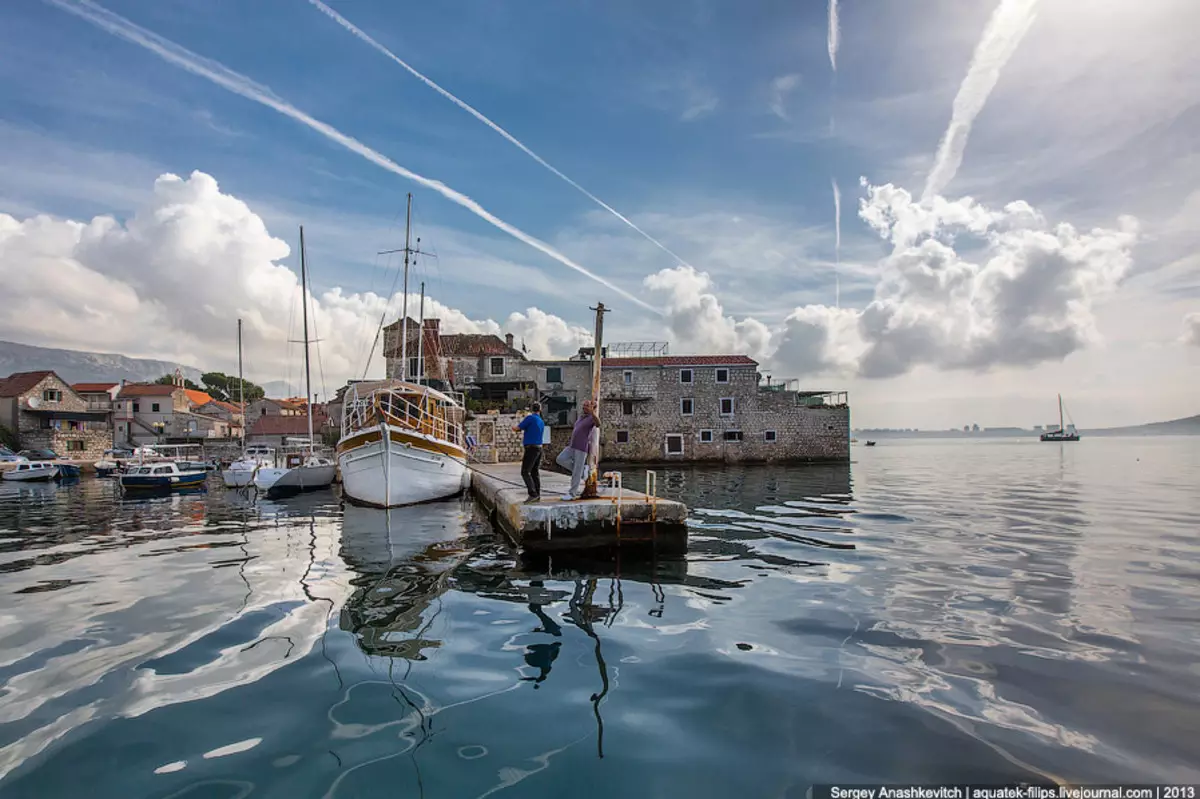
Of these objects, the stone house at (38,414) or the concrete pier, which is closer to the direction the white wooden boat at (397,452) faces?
the concrete pier

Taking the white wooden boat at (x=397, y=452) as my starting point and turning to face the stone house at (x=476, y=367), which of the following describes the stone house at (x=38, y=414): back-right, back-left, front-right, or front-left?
front-left

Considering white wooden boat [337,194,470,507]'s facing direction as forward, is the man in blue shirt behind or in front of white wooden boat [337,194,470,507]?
in front

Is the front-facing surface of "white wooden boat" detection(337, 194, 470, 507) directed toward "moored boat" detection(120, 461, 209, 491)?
no

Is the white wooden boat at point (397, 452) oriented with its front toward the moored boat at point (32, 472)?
no

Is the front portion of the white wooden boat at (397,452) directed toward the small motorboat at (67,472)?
no

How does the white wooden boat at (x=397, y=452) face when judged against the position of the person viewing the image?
facing the viewer

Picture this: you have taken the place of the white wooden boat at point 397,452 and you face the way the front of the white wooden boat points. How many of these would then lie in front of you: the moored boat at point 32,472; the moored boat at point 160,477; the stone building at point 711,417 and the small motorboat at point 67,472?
0

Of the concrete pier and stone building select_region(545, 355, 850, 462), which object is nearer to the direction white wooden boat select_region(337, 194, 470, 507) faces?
the concrete pier

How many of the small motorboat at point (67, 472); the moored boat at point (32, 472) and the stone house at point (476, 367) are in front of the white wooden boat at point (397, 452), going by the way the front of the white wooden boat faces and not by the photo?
0
